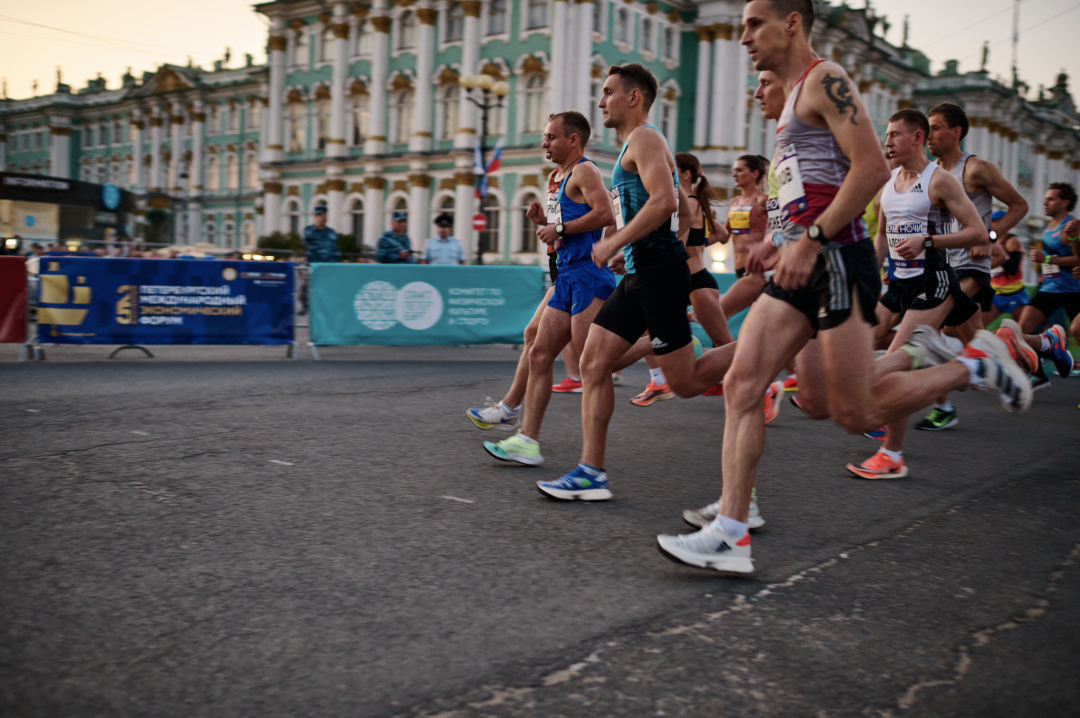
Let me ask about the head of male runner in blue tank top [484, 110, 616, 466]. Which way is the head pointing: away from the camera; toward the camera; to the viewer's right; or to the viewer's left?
to the viewer's left

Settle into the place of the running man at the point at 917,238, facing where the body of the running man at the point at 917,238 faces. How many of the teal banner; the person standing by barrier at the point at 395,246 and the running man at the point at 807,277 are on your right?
2

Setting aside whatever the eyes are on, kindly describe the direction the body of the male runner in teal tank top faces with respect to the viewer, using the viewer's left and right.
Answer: facing to the left of the viewer

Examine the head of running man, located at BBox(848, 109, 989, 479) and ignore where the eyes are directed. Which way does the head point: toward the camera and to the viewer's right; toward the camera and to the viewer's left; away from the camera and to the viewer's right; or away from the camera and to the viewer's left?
toward the camera and to the viewer's left

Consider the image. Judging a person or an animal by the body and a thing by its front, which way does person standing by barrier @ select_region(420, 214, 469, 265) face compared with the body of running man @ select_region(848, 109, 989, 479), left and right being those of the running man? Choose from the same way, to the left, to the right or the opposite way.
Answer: to the left

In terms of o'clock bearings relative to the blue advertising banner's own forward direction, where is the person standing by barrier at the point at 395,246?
The person standing by barrier is roughly at 8 o'clock from the blue advertising banner.

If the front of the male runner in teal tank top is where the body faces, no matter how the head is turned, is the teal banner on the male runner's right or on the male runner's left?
on the male runner's right

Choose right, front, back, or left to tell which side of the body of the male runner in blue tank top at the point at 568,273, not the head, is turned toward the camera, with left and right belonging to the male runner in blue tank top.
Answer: left

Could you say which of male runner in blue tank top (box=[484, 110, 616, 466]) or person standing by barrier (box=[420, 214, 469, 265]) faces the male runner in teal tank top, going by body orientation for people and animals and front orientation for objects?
the person standing by barrier

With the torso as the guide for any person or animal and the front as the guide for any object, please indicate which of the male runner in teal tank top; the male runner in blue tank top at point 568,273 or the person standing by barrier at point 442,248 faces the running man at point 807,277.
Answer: the person standing by barrier

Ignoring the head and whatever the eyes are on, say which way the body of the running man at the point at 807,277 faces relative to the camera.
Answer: to the viewer's left

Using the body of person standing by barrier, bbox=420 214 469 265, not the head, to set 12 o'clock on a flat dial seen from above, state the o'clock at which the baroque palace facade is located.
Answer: The baroque palace facade is roughly at 6 o'clock from the person standing by barrier.

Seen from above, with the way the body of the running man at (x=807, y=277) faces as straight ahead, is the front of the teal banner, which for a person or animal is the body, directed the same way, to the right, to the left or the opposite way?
to the left

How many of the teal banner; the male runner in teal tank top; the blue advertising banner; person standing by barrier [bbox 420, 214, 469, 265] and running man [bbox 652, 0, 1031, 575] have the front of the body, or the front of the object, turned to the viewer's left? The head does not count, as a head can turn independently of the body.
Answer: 2
